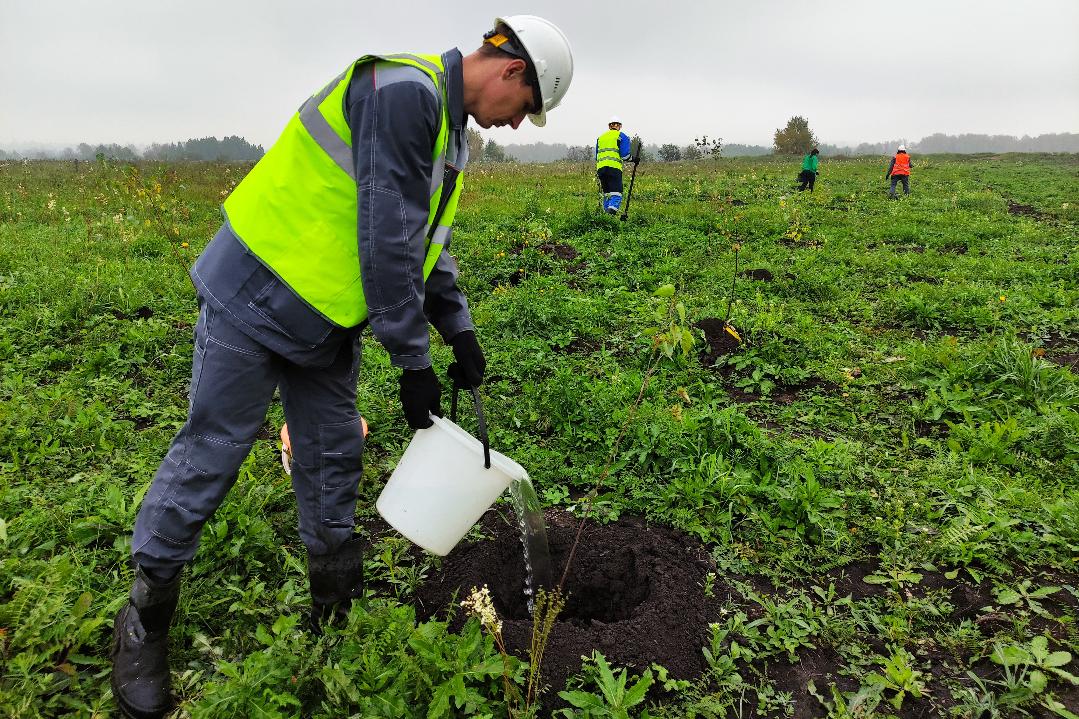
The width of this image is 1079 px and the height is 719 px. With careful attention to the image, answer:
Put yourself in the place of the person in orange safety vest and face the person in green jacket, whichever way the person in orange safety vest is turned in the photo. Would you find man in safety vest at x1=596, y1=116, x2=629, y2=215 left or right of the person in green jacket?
left

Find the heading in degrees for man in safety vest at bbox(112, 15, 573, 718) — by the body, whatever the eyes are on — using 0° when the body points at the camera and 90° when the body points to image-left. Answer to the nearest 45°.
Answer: approximately 270°

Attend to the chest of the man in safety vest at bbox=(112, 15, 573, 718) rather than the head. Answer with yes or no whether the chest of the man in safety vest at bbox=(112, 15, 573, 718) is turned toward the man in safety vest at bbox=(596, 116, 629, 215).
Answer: no

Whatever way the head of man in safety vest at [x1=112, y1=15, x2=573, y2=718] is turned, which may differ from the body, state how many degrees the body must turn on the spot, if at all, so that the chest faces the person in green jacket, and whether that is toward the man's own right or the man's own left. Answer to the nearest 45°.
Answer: approximately 45° to the man's own left

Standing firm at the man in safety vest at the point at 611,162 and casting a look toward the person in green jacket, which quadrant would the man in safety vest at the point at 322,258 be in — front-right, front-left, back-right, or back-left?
back-right

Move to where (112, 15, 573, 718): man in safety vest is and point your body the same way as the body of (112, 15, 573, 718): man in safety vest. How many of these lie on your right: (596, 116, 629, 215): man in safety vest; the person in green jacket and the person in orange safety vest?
0

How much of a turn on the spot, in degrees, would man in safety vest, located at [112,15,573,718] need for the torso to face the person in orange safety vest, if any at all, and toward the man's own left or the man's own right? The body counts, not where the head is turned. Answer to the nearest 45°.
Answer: approximately 45° to the man's own left

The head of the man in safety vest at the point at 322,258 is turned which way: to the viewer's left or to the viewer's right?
to the viewer's right
